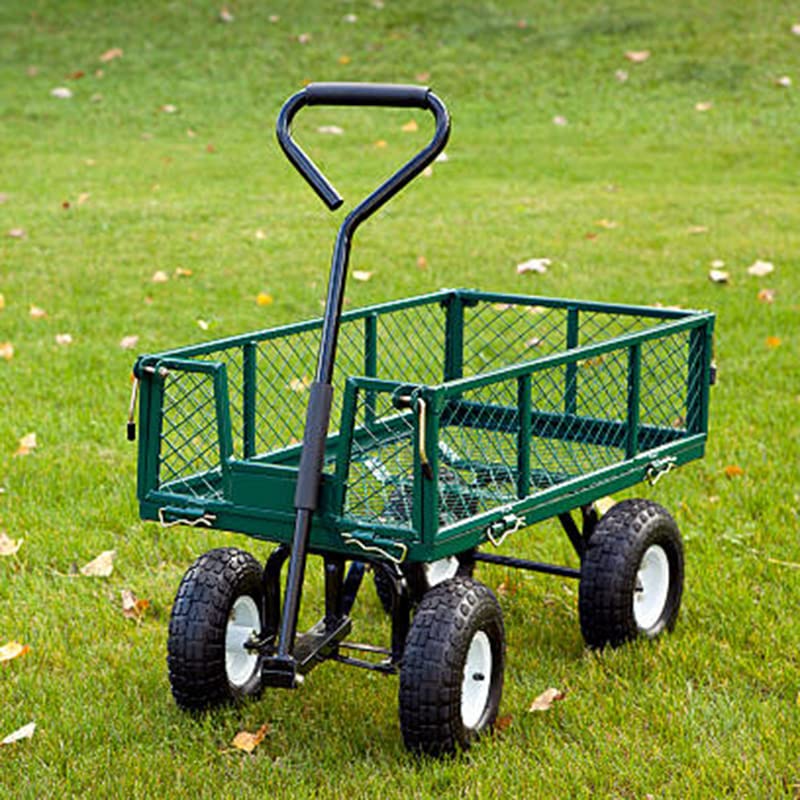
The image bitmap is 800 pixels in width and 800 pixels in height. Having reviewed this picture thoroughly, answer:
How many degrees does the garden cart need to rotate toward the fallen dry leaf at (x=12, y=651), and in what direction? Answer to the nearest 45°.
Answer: approximately 45° to its right

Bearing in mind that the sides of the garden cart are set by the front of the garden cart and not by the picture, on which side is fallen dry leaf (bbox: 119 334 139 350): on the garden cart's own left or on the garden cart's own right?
on the garden cart's own right

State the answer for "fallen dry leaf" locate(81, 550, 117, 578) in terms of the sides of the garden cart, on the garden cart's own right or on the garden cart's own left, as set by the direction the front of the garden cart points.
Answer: on the garden cart's own right

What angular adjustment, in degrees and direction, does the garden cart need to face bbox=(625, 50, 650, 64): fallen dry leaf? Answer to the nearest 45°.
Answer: approximately 135° to its right

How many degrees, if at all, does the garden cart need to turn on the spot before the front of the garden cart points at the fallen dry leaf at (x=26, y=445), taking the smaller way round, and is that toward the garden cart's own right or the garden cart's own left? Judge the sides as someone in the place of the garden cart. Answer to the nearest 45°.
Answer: approximately 90° to the garden cart's own right

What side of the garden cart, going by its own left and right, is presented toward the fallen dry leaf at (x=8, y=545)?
right

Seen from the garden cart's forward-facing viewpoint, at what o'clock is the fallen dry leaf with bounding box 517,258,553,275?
The fallen dry leaf is roughly at 5 o'clock from the garden cart.

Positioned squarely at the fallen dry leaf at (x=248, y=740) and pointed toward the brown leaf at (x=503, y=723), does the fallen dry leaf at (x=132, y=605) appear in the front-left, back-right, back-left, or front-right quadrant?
back-left

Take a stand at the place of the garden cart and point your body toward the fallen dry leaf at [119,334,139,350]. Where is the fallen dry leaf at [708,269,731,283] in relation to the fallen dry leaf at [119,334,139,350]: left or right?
right

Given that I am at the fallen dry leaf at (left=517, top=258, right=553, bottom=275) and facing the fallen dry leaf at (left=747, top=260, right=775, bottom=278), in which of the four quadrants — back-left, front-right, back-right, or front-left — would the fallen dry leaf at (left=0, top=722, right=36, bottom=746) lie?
back-right

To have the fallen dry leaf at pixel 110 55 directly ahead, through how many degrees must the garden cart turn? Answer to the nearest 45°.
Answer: approximately 135° to its right
